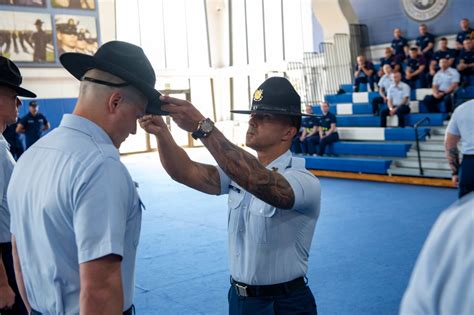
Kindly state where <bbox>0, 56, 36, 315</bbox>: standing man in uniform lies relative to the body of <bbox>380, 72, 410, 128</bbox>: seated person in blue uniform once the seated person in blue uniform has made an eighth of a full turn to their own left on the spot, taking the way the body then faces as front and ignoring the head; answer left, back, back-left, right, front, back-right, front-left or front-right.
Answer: front

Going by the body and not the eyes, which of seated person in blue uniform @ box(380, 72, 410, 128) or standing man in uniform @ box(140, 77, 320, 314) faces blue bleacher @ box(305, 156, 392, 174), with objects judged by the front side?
the seated person in blue uniform

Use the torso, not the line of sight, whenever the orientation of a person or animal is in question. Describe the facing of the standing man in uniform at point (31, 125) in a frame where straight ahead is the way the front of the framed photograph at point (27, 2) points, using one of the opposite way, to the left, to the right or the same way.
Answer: the same way

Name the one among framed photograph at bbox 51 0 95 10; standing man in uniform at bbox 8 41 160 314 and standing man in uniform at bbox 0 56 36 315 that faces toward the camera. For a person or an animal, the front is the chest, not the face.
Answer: the framed photograph

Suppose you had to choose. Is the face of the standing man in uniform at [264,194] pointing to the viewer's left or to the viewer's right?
to the viewer's left

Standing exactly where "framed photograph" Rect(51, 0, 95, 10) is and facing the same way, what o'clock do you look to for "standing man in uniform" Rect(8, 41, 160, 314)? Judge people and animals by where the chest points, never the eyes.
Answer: The standing man in uniform is roughly at 12 o'clock from the framed photograph.

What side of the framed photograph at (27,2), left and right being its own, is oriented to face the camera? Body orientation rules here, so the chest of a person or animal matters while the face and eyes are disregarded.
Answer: front

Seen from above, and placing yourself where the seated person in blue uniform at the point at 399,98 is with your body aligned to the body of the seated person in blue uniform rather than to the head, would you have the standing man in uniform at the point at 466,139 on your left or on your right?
on your left

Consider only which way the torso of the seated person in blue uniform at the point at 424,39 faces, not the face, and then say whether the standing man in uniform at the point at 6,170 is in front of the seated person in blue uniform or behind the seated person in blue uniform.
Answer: in front

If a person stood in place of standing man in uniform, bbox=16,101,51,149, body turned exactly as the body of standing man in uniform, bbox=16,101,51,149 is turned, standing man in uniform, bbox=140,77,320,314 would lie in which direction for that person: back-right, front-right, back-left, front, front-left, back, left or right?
front

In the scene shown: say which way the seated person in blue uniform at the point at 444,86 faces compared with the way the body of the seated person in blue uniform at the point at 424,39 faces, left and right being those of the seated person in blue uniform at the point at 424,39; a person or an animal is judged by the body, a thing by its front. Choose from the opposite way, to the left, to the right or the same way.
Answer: the same way

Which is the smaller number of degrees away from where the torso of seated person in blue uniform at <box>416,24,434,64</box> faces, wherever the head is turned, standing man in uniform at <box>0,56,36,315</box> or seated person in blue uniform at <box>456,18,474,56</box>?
the standing man in uniform

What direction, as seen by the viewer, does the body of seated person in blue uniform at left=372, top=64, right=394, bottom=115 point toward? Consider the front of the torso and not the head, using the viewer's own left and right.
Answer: facing the viewer and to the left of the viewer

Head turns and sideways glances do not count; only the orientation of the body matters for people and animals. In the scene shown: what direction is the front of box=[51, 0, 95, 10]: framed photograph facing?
toward the camera

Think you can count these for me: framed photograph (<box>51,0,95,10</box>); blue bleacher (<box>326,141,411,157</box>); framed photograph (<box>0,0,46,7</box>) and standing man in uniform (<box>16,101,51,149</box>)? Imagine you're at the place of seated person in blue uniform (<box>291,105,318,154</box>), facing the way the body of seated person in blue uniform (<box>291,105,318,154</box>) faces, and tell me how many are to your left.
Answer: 1
